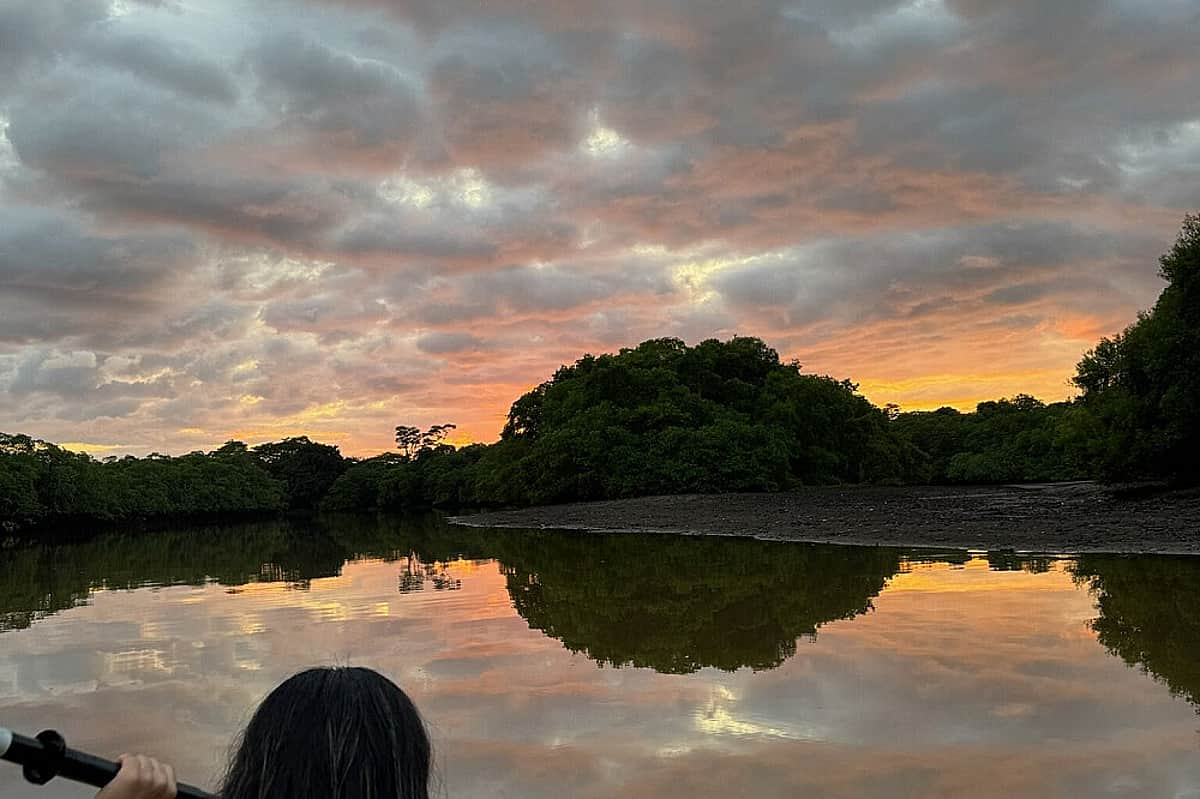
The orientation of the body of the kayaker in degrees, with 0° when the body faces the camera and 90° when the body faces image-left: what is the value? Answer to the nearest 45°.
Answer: approximately 180°

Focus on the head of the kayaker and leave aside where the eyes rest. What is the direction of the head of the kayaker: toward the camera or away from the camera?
away from the camera
